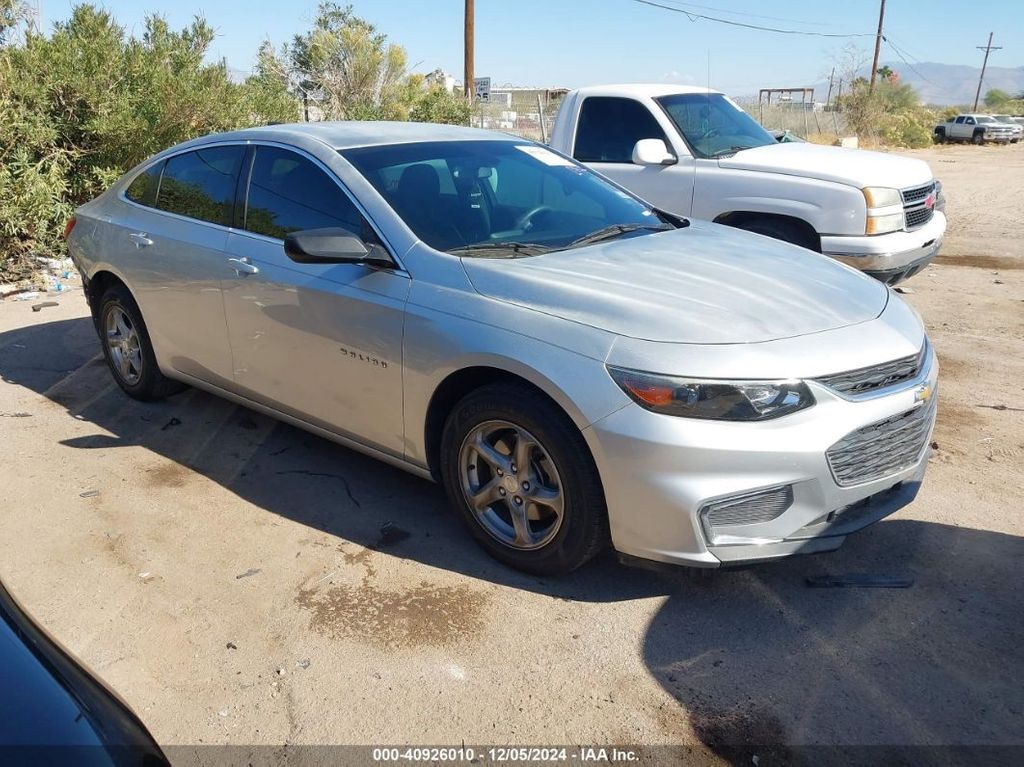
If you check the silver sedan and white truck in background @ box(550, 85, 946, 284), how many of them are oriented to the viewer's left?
0

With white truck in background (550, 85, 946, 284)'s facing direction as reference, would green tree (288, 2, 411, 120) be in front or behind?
behind

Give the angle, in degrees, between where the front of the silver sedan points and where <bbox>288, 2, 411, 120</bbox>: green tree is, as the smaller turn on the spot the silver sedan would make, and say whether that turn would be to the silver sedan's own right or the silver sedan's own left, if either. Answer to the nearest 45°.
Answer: approximately 135° to the silver sedan's own left

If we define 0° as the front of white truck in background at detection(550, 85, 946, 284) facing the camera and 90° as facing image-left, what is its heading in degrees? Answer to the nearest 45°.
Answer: approximately 315°

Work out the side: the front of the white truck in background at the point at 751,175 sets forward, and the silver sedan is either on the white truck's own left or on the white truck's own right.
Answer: on the white truck's own right

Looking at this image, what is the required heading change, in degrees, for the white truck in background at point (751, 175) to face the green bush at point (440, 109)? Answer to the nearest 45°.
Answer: approximately 180°

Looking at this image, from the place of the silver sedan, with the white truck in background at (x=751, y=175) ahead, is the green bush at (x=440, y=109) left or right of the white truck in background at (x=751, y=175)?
left

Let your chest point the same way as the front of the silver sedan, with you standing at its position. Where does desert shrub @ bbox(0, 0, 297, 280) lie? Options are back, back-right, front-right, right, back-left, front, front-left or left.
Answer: back

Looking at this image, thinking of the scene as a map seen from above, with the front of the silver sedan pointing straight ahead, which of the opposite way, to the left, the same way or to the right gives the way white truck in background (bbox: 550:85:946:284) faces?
the same way

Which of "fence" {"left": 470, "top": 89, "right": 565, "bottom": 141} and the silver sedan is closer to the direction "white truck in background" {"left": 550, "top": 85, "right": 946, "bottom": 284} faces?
the silver sedan

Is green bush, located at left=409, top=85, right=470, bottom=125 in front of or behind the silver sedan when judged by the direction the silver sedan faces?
behind

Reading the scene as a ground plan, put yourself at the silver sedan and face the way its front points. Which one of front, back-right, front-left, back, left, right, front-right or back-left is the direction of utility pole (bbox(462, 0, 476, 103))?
back-left

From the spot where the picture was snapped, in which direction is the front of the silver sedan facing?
facing the viewer and to the right of the viewer
